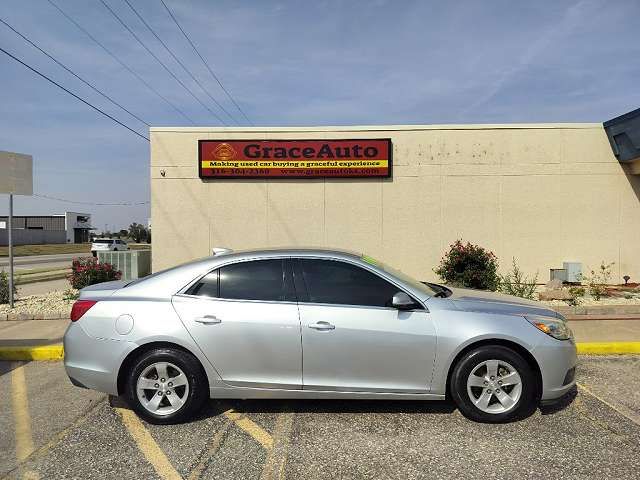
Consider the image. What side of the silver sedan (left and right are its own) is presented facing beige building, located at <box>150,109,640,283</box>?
left

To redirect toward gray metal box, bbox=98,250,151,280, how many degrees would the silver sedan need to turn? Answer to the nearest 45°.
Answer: approximately 135° to its left

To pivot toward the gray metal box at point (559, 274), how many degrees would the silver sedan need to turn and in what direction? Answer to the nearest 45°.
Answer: approximately 45° to its left

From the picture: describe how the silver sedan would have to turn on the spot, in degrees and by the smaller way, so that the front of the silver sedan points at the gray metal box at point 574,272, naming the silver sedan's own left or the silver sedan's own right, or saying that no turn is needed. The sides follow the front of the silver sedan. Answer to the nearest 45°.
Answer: approximately 45° to the silver sedan's own left

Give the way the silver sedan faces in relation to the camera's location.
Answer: facing to the right of the viewer

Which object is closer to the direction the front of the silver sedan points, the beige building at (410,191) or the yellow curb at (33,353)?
the beige building

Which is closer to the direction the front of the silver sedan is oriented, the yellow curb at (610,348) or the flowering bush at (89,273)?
the yellow curb

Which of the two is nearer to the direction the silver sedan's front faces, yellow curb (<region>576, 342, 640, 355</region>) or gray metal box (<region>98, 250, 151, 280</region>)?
the yellow curb

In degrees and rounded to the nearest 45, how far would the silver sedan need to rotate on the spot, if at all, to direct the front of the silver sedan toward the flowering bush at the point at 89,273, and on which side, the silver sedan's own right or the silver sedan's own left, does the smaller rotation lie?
approximately 135° to the silver sedan's own left

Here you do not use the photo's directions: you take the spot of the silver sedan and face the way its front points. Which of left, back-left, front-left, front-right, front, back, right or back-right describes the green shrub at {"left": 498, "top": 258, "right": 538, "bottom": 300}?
front-left
